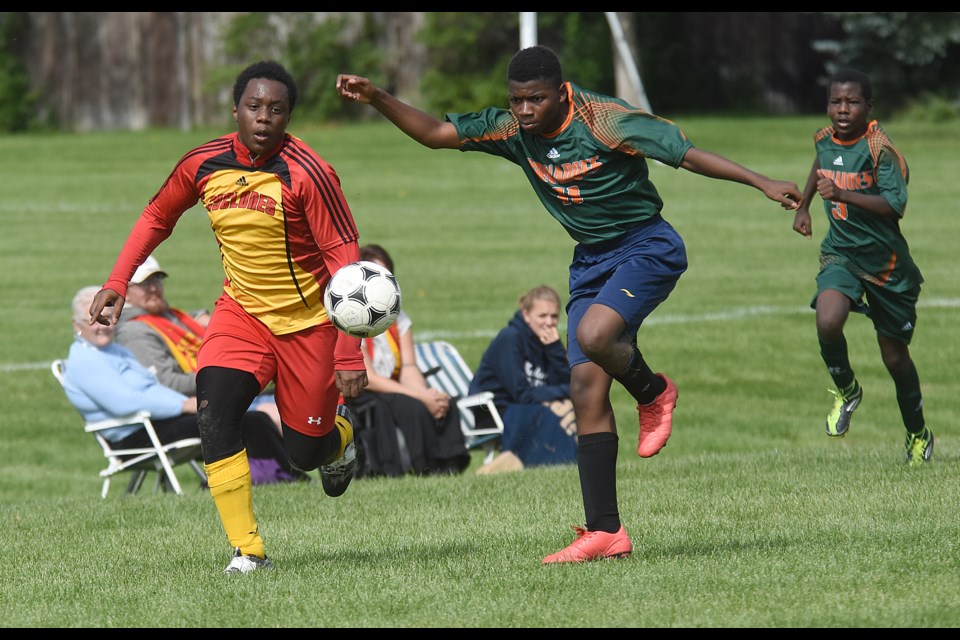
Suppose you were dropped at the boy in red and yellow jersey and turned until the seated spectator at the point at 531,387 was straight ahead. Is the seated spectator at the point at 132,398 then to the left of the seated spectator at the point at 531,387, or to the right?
left

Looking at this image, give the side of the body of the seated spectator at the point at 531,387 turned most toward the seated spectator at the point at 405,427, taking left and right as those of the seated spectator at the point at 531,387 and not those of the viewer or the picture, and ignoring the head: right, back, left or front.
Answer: right

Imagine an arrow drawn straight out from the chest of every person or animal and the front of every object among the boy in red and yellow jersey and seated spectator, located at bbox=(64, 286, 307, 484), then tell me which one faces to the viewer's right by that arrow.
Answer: the seated spectator

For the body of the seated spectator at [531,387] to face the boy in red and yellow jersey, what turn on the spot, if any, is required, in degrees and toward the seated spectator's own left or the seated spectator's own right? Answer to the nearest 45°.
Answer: approximately 45° to the seated spectator's own right

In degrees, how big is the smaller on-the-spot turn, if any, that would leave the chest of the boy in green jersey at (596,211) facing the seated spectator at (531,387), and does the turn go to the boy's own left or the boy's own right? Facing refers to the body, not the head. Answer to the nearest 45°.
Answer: approximately 135° to the boy's own right

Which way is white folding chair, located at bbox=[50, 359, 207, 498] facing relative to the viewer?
to the viewer's right

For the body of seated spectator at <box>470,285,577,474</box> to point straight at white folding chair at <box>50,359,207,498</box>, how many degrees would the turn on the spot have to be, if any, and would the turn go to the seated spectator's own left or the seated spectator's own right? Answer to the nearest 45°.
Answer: approximately 135° to the seated spectator's own right

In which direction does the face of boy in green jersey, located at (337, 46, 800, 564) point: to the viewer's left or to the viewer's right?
to the viewer's left

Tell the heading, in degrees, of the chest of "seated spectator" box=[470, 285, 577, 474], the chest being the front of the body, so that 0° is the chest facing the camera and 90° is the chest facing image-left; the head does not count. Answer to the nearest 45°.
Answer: approximately 315°

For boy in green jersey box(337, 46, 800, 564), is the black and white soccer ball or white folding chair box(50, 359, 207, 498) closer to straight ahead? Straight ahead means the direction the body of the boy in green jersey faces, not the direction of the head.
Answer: the black and white soccer ball

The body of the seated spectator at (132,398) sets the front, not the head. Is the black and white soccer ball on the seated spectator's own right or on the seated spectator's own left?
on the seated spectator's own right

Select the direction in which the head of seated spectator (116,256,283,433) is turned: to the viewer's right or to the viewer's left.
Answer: to the viewer's right
